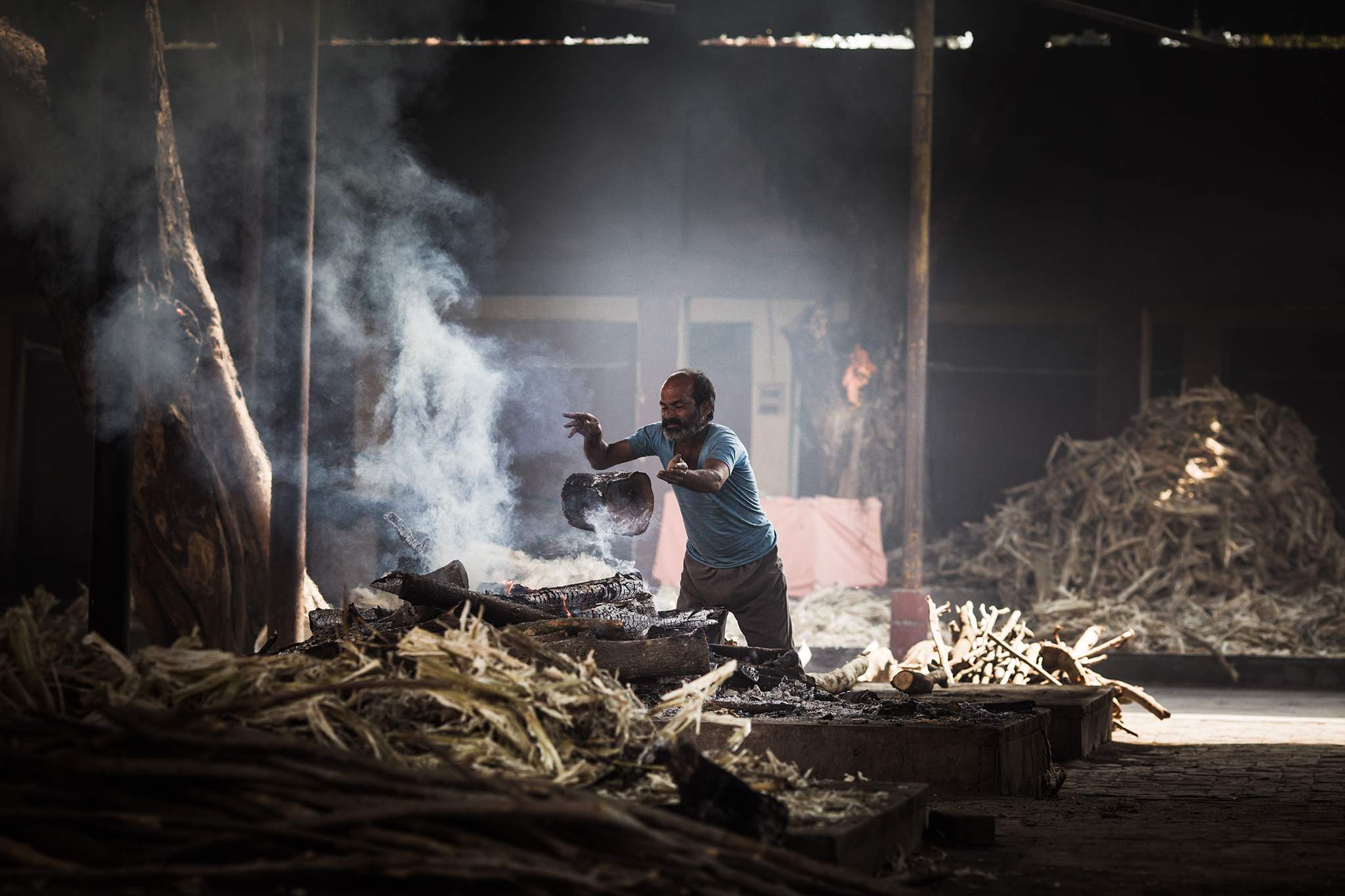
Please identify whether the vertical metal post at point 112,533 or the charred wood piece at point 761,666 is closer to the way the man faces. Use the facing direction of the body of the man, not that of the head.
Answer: the vertical metal post

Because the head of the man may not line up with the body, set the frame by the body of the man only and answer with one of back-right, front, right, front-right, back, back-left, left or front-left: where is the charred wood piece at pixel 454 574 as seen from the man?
front-right

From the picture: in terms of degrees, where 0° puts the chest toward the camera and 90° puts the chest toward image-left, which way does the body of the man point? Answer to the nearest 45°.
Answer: approximately 45°

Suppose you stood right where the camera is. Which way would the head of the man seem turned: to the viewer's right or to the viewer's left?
to the viewer's left

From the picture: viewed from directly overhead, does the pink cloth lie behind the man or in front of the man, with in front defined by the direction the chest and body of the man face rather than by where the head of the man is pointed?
behind

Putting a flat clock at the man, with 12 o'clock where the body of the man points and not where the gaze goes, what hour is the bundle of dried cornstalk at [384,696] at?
The bundle of dried cornstalk is roughly at 11 o'clock from the man.

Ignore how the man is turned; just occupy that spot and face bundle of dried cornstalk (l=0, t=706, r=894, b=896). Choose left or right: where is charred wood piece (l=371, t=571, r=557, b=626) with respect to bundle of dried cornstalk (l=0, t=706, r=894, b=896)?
right

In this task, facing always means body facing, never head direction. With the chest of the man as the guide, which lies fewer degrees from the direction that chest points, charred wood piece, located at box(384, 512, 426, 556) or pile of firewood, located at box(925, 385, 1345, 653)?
the charred wood piece

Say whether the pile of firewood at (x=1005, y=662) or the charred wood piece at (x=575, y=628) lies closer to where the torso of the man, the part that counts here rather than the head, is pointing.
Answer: the charred wood piece
